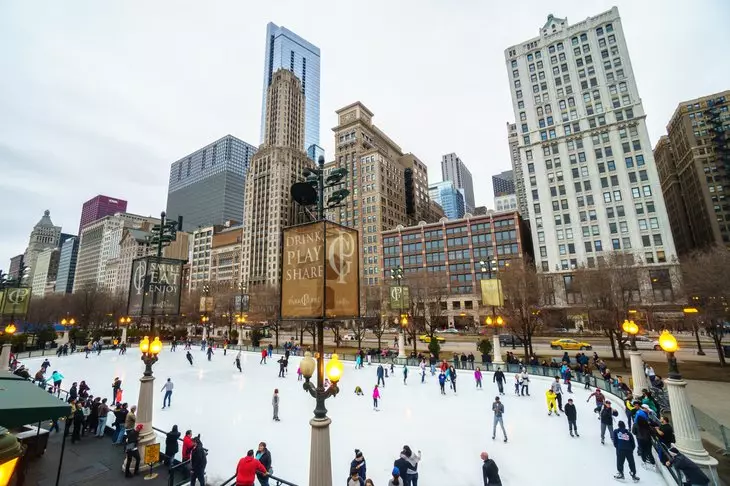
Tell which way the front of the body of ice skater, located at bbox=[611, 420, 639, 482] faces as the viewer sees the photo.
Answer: away from the camera

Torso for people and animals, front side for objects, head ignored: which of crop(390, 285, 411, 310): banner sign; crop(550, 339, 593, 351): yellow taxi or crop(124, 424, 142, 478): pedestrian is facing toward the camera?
the banner sign

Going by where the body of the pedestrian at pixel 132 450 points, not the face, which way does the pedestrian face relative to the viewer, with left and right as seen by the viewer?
facing away from the viewer and to the right of the viewer

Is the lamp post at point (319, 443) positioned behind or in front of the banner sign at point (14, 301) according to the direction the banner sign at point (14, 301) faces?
in front

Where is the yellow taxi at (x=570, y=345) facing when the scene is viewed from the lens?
facing to the right of the viewer
